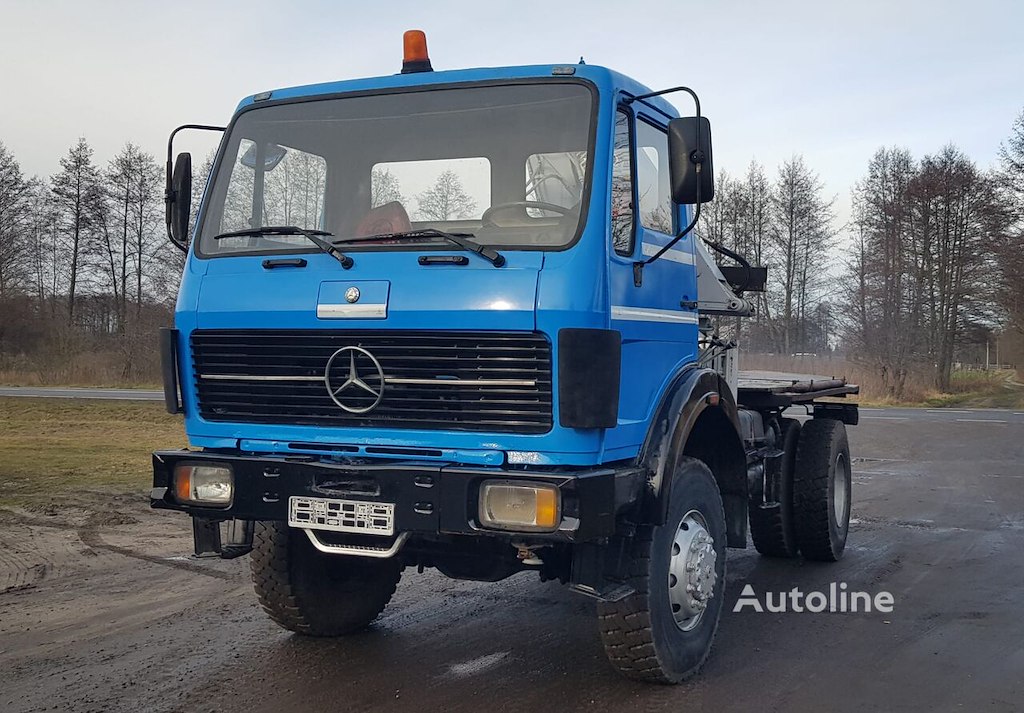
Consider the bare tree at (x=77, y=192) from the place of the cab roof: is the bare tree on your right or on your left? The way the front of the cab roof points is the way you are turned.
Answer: on your right

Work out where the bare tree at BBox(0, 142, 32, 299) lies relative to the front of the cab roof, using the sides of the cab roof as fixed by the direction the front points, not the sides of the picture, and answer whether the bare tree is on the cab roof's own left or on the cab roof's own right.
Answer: on the cab roof's own right

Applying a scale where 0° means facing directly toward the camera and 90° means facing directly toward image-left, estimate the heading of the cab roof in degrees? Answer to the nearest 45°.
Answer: approximately 45°
